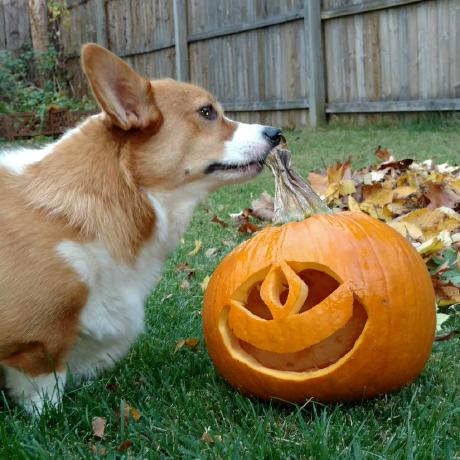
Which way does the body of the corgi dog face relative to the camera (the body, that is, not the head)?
to the viewer's right
